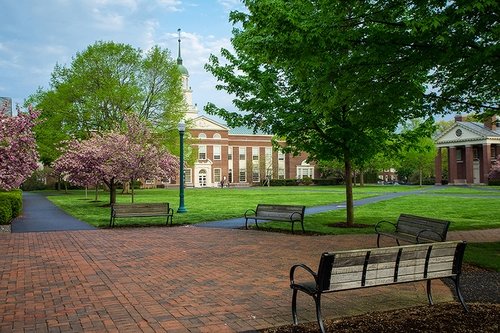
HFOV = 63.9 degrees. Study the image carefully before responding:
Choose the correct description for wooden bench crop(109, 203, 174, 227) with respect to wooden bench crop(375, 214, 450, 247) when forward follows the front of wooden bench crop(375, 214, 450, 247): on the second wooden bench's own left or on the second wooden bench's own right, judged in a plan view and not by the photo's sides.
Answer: on the second wooden bench's own right

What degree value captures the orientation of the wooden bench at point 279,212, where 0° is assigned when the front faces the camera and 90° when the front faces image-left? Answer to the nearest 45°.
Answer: approximately 45°

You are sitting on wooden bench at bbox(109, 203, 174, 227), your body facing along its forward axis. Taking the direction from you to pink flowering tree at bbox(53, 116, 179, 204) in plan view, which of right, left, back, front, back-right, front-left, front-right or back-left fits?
back

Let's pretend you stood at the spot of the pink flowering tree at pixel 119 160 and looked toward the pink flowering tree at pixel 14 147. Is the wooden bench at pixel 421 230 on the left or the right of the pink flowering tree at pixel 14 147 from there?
left

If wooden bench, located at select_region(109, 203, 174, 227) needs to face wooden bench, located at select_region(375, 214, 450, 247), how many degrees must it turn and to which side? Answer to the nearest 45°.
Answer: approximately 45° to its left

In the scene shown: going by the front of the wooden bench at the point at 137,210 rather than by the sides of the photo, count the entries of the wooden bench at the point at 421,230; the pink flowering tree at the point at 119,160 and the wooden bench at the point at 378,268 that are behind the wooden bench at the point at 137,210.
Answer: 1
